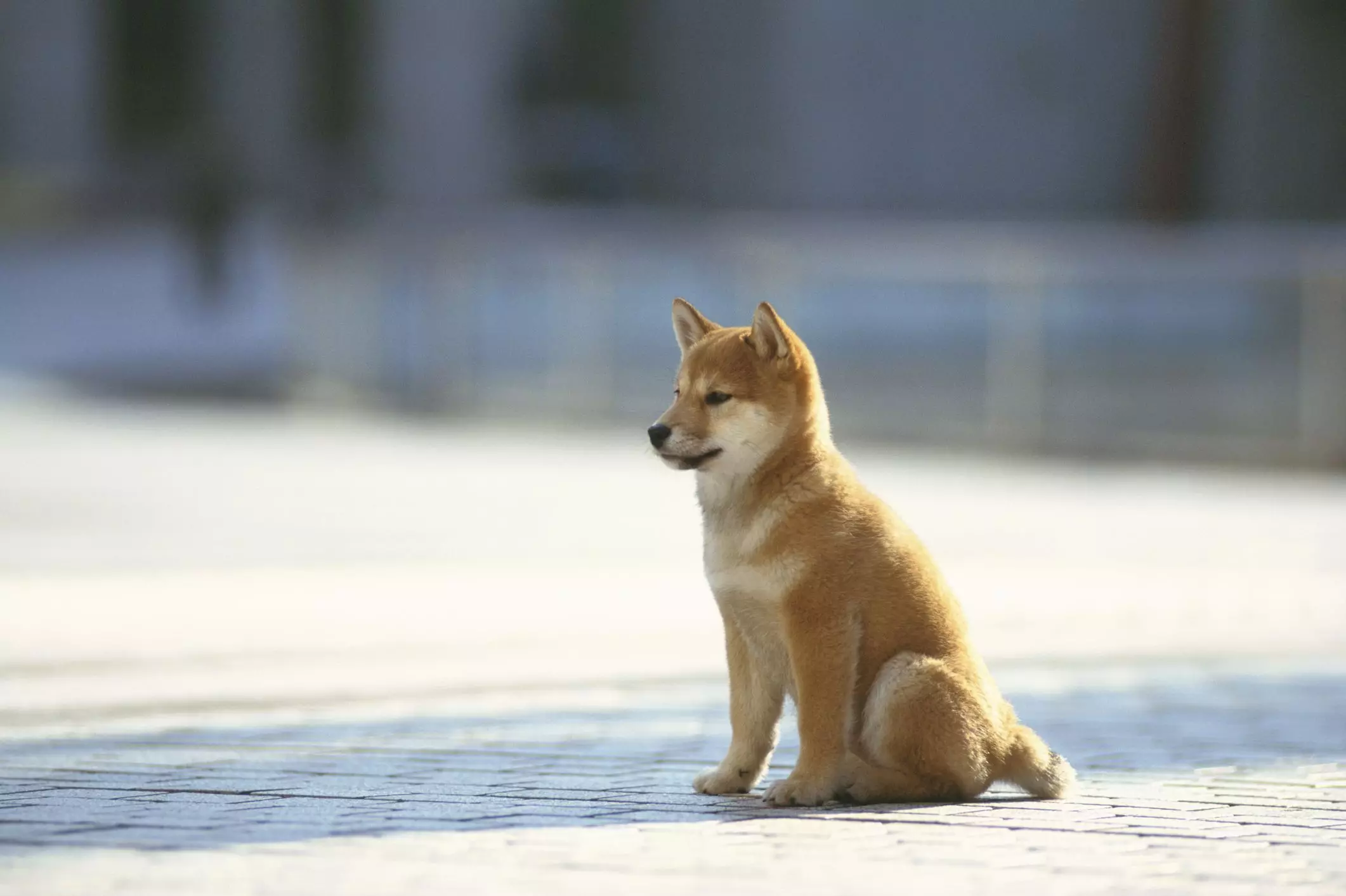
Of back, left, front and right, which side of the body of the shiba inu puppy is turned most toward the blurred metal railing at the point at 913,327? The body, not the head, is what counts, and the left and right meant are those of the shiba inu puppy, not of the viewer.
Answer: right

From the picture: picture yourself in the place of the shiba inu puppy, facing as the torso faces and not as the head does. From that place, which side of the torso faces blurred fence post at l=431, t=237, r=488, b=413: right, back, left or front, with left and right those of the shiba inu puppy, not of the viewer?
right

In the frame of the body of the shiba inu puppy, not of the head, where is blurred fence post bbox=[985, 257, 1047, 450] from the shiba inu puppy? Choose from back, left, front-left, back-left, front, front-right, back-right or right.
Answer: right

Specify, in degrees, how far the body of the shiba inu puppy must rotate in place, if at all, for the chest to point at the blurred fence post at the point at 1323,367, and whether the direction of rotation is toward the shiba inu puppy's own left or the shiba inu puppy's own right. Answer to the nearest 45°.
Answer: approximately 90° to the shiba inu puppy's own right

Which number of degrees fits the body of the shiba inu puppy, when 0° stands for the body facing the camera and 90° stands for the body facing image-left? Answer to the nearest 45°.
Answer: approximately 90°

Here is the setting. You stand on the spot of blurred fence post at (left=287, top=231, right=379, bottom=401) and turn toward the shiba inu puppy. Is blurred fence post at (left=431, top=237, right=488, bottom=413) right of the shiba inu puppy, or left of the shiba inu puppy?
left
